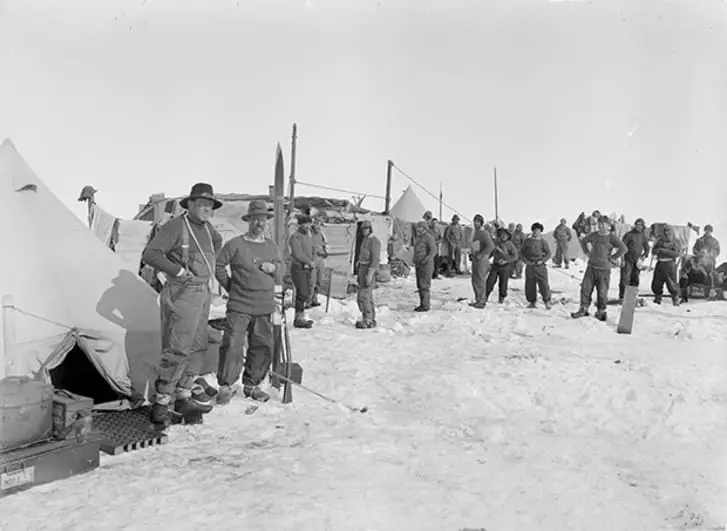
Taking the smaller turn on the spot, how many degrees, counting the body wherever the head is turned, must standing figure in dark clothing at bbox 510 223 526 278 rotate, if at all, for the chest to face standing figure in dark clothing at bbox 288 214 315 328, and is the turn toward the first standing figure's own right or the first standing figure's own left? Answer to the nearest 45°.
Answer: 0° — they already face them

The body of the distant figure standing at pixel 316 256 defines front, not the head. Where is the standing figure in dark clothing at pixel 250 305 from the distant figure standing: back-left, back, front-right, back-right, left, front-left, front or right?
front-right

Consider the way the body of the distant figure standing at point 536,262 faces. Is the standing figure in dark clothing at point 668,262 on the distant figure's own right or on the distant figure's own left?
on the distant figure's own left

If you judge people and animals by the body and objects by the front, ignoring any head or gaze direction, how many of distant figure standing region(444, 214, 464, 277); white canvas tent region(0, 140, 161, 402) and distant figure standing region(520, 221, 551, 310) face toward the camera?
3

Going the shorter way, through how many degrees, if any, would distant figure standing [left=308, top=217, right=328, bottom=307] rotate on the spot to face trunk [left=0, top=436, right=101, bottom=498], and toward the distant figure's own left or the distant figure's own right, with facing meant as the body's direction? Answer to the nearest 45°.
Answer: approximately 45° to the distant figure's own right

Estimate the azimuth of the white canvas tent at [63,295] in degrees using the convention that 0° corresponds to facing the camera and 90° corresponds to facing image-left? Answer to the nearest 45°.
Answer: approximately 0°

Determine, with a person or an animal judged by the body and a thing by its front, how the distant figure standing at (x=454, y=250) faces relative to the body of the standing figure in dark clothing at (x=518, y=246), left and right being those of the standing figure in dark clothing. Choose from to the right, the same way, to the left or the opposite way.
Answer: the same way

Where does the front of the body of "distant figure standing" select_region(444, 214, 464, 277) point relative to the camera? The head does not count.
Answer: toward the camera

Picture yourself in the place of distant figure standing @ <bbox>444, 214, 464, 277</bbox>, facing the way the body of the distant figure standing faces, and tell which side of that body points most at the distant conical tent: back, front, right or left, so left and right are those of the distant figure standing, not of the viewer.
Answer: back

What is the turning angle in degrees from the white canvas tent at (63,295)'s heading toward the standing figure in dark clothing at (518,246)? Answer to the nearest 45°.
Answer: approximately 135° to its left

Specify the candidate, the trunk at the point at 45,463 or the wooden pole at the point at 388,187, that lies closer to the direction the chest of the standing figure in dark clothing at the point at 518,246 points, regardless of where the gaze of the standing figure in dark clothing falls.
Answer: the trunk

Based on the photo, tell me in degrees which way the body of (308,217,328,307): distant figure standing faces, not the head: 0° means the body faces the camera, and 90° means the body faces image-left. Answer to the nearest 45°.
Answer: approximately 315°

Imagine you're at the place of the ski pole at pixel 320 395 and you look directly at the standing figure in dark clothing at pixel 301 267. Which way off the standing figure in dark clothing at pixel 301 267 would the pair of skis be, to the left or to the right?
left
